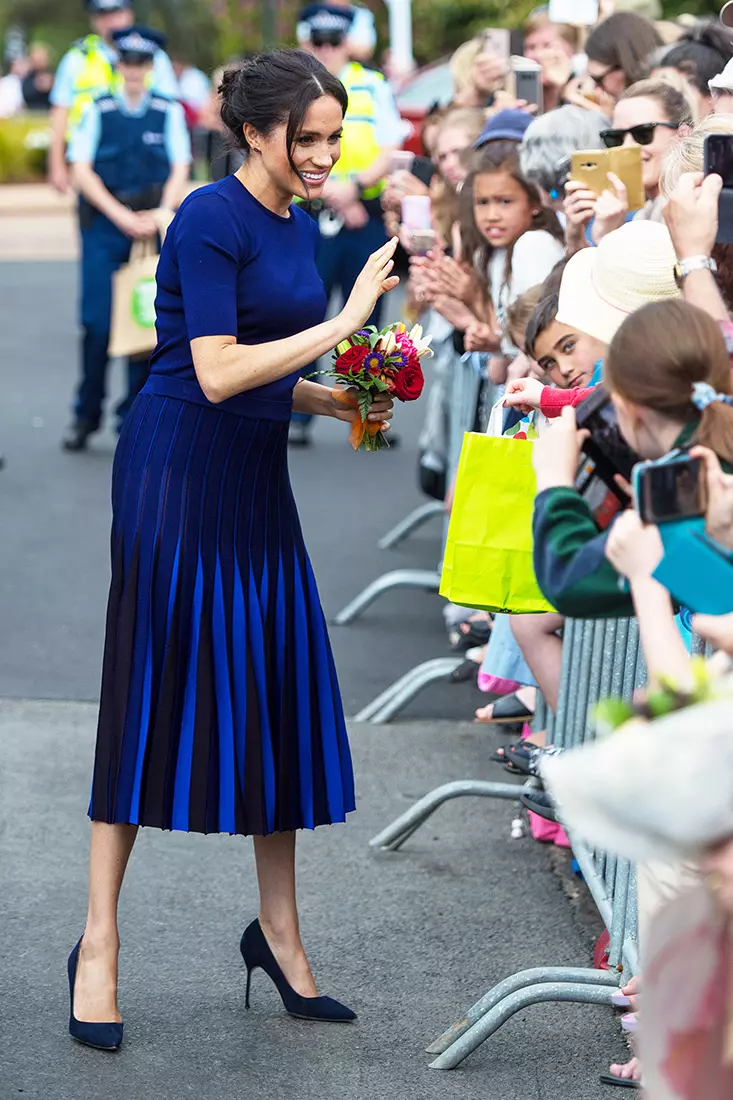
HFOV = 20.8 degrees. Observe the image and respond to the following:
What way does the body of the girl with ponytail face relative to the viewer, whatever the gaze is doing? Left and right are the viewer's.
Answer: facing away from the viewer and to the left of the viewer

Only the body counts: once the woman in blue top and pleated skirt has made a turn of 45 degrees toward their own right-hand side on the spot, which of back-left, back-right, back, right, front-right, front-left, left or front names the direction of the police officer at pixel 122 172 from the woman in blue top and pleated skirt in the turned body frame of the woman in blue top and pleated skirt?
back

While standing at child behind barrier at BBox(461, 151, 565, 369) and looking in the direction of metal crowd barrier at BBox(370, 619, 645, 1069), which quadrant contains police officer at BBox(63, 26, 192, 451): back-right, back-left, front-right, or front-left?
back-right

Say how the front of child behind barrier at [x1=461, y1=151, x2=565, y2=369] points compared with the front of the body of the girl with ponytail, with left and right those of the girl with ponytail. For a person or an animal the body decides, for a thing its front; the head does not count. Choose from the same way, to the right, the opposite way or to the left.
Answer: to the left

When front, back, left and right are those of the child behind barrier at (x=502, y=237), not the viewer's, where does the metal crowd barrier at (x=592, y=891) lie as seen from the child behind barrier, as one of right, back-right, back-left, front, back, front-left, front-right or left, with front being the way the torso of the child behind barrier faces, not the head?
front-left

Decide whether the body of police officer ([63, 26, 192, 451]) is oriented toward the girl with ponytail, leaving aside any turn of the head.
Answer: yes

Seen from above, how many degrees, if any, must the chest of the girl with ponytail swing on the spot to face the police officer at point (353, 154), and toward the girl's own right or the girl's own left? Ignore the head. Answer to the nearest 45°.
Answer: approximately 45° to the girl's own right

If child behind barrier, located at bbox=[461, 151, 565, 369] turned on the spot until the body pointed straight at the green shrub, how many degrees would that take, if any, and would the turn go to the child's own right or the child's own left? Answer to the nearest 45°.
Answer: approximately 135° to the child's own right

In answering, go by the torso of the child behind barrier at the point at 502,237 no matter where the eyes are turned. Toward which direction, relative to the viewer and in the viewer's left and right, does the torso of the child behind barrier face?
facing the viewer and to the left of the viewer

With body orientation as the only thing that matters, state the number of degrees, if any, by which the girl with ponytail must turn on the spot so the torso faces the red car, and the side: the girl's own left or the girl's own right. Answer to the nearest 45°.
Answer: approximately 45° to the girl's own right

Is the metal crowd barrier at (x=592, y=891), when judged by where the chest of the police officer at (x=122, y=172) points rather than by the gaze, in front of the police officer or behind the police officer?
in front

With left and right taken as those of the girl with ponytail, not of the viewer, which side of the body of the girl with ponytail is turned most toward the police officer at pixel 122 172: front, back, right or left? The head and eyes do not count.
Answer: front

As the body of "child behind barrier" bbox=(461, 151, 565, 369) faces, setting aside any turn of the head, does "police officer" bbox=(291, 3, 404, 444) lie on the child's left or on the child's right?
on the child's right

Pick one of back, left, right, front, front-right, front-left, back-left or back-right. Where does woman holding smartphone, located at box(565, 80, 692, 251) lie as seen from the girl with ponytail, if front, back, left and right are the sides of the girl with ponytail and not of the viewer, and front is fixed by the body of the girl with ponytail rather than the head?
front-right

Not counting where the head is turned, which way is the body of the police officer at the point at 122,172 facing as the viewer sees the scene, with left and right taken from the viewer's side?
facing the viewer
